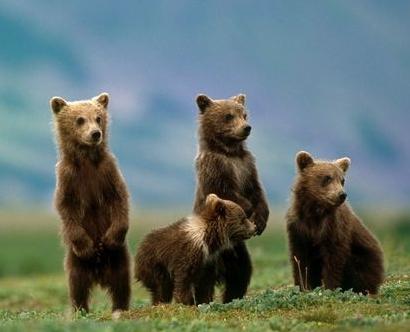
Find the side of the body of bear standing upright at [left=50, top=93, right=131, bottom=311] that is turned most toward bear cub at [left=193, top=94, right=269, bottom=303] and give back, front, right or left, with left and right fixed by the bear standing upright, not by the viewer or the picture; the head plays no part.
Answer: left

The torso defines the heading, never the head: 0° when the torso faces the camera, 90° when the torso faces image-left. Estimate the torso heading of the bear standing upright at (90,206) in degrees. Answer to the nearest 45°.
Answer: approximately 0°

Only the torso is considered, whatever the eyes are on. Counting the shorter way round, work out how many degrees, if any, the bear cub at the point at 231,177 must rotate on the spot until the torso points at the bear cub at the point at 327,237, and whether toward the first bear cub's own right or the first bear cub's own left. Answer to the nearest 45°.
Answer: approximately 45° to the first bear cub's own left

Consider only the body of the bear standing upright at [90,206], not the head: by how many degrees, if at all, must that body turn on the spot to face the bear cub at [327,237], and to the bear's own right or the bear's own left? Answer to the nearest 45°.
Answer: approximately 90° to the bear's own left

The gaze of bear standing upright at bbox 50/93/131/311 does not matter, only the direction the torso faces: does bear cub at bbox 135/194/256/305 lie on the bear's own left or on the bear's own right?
on the bear's own left
